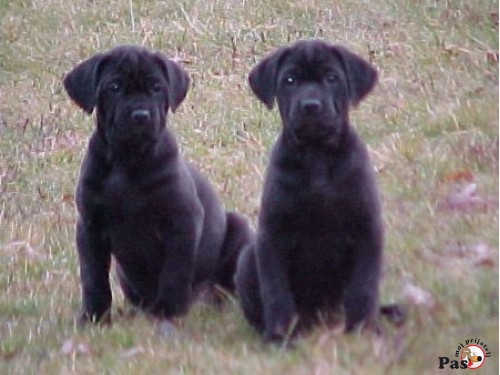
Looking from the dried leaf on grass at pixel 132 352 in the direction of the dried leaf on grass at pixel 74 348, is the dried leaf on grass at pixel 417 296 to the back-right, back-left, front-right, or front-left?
back-right

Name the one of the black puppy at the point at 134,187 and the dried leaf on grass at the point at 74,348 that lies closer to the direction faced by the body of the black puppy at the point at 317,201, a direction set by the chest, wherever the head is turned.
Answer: the dried leaf on grass

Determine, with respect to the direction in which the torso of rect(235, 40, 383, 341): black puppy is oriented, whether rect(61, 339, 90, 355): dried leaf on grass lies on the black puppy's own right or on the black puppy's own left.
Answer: on the black puppy's own right

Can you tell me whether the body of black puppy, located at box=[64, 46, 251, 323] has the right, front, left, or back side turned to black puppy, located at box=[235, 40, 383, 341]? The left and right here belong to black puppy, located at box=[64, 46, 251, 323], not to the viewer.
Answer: left

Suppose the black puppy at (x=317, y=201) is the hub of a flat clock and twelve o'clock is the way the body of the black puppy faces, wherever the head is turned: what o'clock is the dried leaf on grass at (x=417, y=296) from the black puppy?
The dried leaf on grass is roughly at 9 o'clock from the black puppy.

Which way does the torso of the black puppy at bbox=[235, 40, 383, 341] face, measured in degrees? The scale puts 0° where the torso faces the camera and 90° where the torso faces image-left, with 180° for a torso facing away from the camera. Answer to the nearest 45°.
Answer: approximately 0°

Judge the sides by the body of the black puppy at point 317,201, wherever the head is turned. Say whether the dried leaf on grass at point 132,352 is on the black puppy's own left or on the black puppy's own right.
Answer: on the black puppy's own right

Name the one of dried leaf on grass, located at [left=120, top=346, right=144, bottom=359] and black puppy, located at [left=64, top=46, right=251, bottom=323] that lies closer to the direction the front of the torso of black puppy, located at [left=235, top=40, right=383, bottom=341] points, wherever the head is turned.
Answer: the dried leaf on grass

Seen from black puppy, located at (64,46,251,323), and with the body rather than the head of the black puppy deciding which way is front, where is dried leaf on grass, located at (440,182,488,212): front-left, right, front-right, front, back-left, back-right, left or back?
back-left

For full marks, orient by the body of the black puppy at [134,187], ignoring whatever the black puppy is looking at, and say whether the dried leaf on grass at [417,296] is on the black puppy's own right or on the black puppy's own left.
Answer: on the black puppy's own left

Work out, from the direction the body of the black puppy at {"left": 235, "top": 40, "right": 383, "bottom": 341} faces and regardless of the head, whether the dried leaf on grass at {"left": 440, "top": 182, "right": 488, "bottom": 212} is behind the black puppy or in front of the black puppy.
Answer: behind
